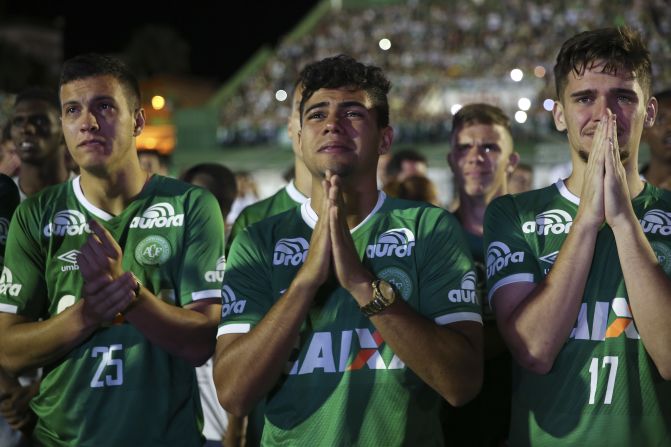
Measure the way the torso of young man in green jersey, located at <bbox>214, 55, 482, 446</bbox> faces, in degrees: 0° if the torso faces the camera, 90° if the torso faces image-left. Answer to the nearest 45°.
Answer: approximately 0°

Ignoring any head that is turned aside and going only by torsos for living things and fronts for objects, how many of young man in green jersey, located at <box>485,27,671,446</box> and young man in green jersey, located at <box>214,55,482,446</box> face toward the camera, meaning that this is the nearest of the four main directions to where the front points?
2

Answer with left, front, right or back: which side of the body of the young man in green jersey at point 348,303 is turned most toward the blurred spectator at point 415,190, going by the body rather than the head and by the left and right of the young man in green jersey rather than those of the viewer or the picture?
back

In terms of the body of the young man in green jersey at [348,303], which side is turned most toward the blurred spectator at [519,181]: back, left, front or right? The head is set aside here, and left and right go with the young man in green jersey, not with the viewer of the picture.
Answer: back
